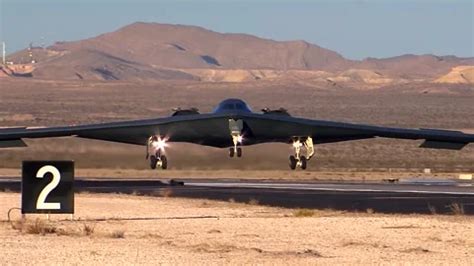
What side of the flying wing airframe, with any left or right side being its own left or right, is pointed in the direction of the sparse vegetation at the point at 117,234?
front

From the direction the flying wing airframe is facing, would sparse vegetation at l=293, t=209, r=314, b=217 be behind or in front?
in front

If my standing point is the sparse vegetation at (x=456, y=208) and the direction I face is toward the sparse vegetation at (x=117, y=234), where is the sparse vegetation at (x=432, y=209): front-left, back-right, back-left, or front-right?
front-right

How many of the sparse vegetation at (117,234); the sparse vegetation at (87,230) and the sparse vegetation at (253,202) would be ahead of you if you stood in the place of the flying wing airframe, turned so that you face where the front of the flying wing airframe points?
3

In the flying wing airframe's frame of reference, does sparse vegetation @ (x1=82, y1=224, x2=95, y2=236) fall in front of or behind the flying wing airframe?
in front

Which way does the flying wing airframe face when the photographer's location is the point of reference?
facing the viewer

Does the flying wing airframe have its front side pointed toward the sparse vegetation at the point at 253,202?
yes

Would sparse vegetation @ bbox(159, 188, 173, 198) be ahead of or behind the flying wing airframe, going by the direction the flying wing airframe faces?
ahead

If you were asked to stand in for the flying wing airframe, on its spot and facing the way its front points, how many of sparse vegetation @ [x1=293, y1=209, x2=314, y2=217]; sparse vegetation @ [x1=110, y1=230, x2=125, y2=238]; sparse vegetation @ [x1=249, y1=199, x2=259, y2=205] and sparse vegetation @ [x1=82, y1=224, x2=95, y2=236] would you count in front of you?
4

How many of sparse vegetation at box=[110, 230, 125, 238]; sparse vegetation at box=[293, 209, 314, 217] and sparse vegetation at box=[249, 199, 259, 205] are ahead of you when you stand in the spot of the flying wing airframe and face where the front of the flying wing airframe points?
3
